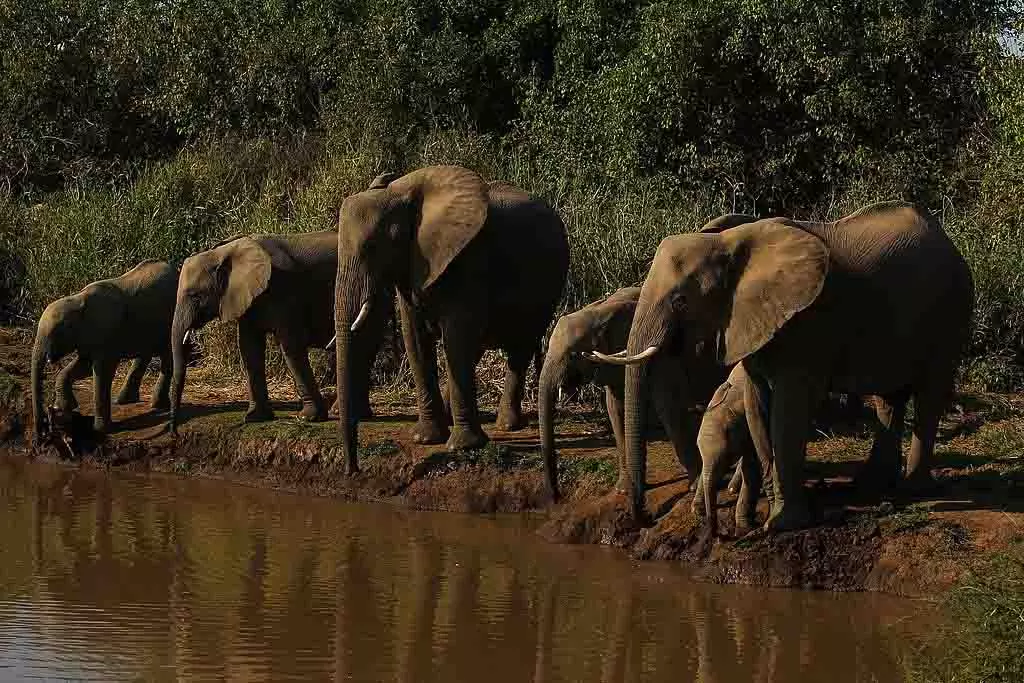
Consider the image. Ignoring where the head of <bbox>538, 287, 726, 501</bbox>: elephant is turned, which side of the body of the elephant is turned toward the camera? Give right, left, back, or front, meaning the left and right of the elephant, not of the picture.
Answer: left

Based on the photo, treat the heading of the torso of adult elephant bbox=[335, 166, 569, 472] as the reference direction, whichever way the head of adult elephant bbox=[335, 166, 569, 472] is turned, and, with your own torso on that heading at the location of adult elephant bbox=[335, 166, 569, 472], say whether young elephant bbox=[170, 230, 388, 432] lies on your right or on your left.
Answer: on your right

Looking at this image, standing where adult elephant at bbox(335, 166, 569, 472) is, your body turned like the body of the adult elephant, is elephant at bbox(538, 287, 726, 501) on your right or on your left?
on your left

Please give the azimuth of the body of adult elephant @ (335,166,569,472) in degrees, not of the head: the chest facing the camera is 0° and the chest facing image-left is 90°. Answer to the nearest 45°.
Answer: approximately 45°

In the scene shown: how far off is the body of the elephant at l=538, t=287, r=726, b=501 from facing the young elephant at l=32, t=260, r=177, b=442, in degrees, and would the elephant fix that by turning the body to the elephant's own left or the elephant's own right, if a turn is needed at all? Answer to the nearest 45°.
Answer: approximately 45° to the elephant's own right

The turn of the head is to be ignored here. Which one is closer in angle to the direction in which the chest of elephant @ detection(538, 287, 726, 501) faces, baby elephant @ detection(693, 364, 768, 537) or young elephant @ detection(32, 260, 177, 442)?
the young elephant

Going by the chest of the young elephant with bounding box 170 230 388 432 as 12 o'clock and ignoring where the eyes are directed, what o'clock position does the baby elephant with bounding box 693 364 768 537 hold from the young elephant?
The baby elephant is roughly at 8 o'clock from the young elephant.

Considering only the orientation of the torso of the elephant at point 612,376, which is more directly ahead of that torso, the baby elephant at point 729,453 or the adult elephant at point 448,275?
the adult elephant

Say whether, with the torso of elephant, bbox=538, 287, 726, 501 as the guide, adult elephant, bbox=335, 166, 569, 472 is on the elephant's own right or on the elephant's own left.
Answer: on the elephant's own right

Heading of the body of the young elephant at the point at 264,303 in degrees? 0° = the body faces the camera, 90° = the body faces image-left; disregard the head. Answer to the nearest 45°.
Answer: approximately 90°

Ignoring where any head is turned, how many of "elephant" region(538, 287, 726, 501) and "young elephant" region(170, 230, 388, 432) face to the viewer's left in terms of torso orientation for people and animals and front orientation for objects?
2

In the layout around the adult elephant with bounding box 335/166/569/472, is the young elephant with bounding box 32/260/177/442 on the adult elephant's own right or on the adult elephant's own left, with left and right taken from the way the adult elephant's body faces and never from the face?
on the adult elephant's own right
